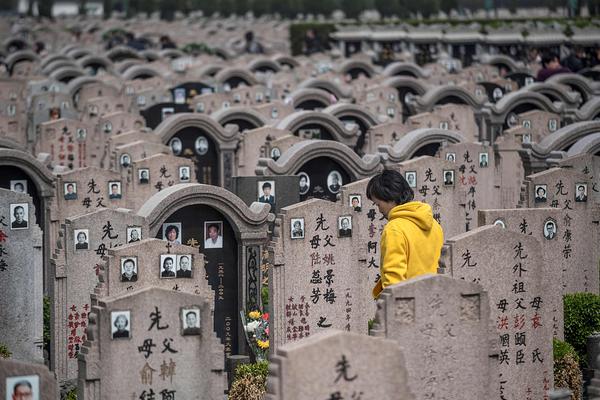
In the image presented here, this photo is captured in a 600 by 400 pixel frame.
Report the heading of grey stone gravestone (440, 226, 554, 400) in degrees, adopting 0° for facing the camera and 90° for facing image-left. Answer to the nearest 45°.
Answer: approximately 0°

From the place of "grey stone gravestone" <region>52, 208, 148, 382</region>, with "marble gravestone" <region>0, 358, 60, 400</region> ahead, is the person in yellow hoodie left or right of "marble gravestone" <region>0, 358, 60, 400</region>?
left

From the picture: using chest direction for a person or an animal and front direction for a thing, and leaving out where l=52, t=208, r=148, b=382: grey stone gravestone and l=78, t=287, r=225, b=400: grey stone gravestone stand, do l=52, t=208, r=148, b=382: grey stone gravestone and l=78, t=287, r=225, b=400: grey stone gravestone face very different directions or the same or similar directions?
same or similar directions

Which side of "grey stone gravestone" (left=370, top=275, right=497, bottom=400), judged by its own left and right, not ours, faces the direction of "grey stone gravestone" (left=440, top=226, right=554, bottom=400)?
back

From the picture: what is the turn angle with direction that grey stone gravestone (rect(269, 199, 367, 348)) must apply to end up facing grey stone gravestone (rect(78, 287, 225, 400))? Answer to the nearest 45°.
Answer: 0° — it already faces it

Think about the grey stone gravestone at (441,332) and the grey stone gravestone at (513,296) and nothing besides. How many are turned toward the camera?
2

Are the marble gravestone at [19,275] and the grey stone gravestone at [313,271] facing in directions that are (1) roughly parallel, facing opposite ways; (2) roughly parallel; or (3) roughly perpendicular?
roughly parallel

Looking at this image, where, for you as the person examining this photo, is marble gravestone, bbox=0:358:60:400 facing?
facing the viewer

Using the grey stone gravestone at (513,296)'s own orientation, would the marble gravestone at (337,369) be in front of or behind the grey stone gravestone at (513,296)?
in front

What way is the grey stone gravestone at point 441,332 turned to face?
toward the camera

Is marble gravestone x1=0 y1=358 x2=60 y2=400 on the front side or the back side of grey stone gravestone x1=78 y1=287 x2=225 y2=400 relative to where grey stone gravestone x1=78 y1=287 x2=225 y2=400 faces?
on the front side
